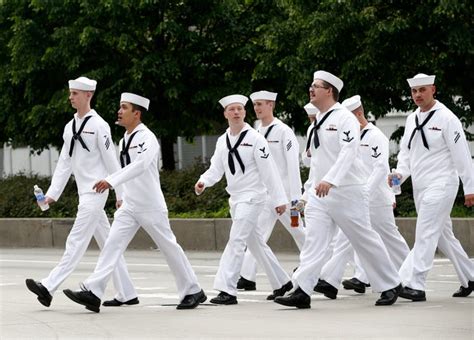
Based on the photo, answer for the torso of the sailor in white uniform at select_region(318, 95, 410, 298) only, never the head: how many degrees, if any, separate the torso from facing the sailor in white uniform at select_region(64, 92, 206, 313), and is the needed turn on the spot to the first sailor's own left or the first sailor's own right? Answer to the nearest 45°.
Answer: approximately 45° to the first sailor's own left

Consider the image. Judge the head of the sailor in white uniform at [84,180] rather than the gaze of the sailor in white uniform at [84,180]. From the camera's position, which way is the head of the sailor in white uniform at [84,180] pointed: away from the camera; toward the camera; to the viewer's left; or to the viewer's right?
to the viewer's left

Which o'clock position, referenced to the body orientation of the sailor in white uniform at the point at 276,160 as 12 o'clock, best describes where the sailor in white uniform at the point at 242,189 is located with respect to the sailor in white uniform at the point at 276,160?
the sailor in white uniform at the point at 242,189 is roughly at 11 o'clock from the sailor in white uniform at the point at 276,160.

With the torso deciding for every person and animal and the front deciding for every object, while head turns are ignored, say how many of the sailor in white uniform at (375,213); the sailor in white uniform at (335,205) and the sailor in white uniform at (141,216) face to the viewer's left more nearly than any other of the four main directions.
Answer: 3

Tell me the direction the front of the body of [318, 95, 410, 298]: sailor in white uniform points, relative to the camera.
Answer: to the viewer's left

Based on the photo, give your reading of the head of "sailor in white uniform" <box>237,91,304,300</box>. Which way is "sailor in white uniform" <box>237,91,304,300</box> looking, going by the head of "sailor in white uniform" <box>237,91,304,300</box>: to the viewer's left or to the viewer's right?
to the viewer's left

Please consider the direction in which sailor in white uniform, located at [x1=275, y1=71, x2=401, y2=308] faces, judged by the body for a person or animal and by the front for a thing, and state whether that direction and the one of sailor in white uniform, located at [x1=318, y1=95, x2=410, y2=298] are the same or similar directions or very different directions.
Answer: same or similar directions

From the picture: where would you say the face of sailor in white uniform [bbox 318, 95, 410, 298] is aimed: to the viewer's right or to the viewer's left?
to the viewer's left

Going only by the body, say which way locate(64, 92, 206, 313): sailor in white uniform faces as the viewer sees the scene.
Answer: to the viewer's left
